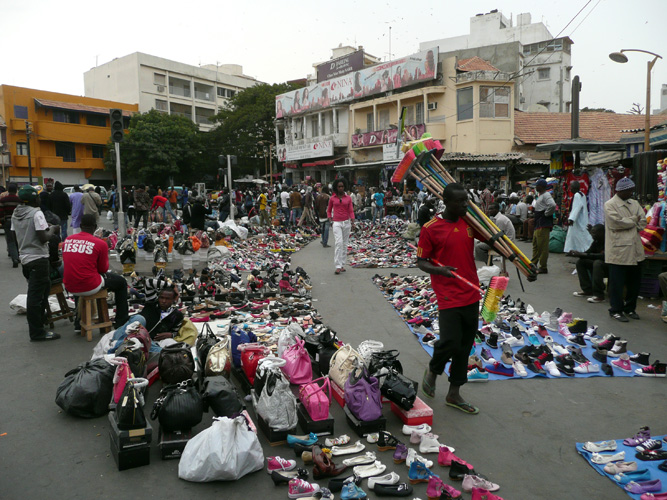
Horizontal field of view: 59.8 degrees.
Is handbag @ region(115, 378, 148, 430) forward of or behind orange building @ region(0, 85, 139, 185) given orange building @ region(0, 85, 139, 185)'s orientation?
forward

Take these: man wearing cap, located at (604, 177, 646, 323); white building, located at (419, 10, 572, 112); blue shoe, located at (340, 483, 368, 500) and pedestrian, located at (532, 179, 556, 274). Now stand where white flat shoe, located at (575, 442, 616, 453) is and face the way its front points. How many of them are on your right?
3

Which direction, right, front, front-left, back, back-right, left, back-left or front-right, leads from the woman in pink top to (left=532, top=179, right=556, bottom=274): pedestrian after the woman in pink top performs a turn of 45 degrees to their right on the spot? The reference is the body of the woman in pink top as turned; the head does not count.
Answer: back-left

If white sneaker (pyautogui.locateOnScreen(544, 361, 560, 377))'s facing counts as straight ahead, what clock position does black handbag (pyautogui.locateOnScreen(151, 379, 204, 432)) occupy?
The black handbag is roughly at 3 o'clock from the white sneaker.

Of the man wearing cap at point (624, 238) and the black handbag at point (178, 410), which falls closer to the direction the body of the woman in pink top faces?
the black handbag

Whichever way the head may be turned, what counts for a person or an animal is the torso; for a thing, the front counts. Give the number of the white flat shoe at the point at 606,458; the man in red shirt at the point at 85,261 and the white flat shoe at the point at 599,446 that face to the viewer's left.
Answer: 2

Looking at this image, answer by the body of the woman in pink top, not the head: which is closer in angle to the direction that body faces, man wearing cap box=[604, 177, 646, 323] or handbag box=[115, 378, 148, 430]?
the handbag

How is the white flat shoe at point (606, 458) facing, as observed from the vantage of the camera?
facing to the left of the viewer

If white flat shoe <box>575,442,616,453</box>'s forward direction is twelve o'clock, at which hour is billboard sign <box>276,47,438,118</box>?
The billboard sign is roughly at 2 o'clock from the white flat shoe.

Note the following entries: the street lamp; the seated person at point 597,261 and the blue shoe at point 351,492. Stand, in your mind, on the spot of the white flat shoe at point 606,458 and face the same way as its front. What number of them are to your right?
2

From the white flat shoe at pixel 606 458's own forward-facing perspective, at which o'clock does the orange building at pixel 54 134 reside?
The orange building is roughly at 1 o'clock from the white flat shoe.
